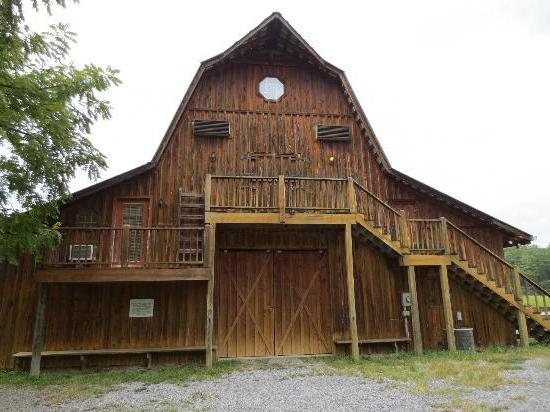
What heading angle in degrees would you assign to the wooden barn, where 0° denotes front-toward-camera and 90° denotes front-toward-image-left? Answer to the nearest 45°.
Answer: approximately 0°
